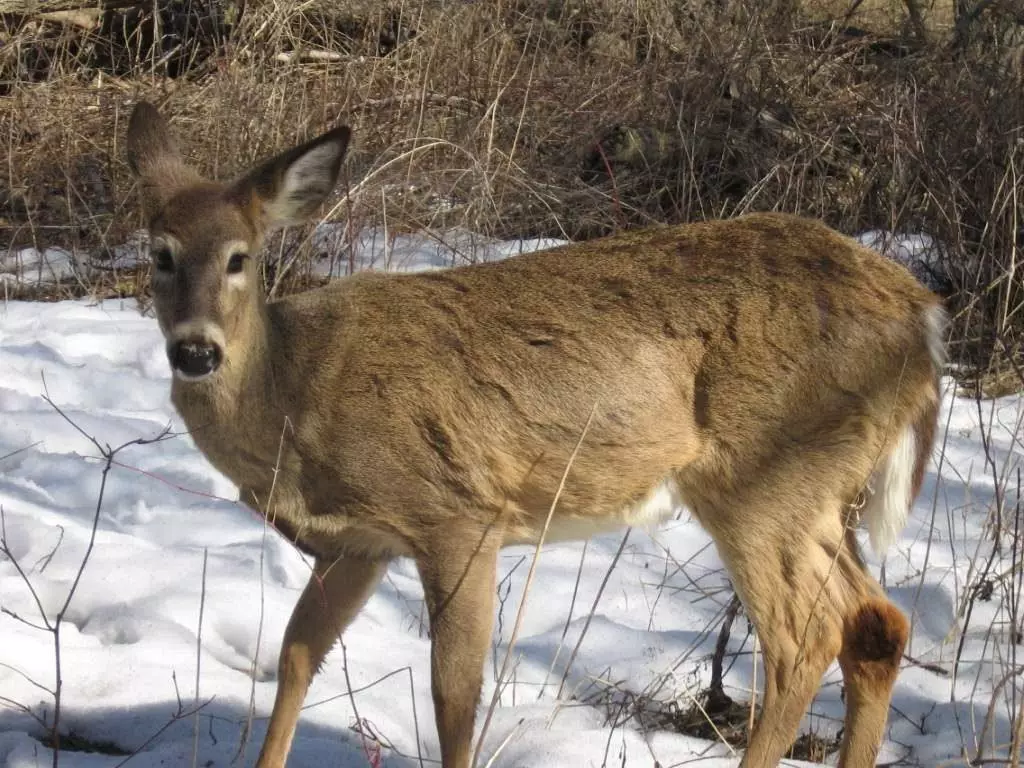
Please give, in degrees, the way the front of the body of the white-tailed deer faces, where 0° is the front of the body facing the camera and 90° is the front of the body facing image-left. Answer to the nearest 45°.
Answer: approximately 90°
